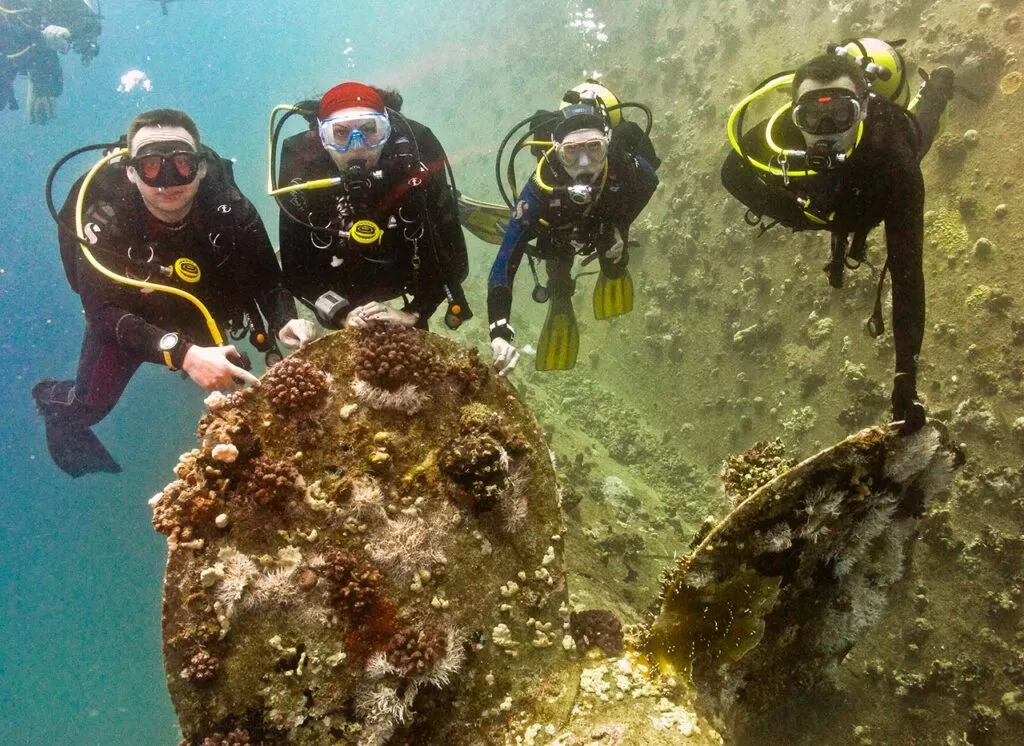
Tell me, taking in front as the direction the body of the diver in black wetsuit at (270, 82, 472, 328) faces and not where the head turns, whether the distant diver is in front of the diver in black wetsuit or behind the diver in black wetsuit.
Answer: behind

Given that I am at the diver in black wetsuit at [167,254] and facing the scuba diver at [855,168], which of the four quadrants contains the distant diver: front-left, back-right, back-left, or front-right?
back-left

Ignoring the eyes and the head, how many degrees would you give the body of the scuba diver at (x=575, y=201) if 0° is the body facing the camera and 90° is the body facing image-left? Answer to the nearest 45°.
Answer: approximately 0°

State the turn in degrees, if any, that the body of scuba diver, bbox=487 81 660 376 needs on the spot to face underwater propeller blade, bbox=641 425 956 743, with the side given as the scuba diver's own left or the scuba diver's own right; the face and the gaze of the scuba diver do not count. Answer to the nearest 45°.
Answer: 0° — they already face it

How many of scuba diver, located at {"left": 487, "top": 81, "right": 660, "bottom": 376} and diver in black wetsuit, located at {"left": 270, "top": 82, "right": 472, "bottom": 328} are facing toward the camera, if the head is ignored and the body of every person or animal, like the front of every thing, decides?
2

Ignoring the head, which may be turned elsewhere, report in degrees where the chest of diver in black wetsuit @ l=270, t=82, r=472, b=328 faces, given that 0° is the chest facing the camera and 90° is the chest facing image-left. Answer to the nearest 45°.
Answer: approximately 0°

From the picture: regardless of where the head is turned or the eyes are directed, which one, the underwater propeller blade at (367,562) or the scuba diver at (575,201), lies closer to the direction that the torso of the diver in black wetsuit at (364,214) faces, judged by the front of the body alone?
the underwater propeller blade
